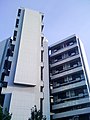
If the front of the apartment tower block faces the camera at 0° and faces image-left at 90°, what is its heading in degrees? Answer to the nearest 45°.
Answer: approximately 45°

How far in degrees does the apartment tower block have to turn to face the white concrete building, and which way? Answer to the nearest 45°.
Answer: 0° — it already faces it
